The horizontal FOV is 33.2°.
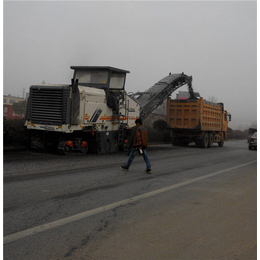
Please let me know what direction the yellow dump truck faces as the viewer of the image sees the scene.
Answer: facing away from the viewer and to the right of the viewer

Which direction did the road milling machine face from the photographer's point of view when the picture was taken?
facing away from the viewer and to the right of the viewer

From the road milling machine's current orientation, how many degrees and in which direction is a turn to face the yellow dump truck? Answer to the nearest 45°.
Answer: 0° — it already faces it

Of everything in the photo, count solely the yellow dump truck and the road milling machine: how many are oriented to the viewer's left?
0

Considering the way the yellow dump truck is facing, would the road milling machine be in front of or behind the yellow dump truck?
behind
